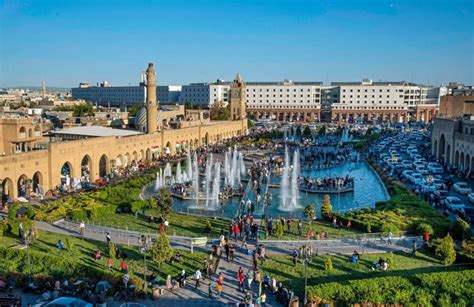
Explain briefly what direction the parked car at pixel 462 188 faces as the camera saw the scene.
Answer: facing the viewer and to the right of the viewer

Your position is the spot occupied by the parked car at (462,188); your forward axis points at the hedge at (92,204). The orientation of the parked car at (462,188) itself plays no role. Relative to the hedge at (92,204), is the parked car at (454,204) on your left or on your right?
left

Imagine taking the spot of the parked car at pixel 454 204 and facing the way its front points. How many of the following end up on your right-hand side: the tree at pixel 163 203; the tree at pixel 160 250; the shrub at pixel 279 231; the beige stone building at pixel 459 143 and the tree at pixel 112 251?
4

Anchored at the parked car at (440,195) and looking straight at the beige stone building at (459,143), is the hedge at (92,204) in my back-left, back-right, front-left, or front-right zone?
back-left

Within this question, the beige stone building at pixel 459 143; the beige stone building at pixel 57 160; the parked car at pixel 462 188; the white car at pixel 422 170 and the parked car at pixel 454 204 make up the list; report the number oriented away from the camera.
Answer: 0

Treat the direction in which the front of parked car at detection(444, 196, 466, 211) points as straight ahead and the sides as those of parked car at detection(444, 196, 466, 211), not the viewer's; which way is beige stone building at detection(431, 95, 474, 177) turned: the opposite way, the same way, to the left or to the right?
to the right

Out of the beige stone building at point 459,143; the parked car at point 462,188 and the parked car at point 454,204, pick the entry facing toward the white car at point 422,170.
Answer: the beige stone building

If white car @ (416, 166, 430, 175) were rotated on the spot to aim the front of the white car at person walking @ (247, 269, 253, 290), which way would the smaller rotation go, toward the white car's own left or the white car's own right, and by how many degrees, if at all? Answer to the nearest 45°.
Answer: approximately 45° to the white car's own right

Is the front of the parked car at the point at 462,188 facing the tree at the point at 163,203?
no

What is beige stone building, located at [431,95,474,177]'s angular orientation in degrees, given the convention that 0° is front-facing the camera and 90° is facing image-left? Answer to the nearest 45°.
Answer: approximately 45°
